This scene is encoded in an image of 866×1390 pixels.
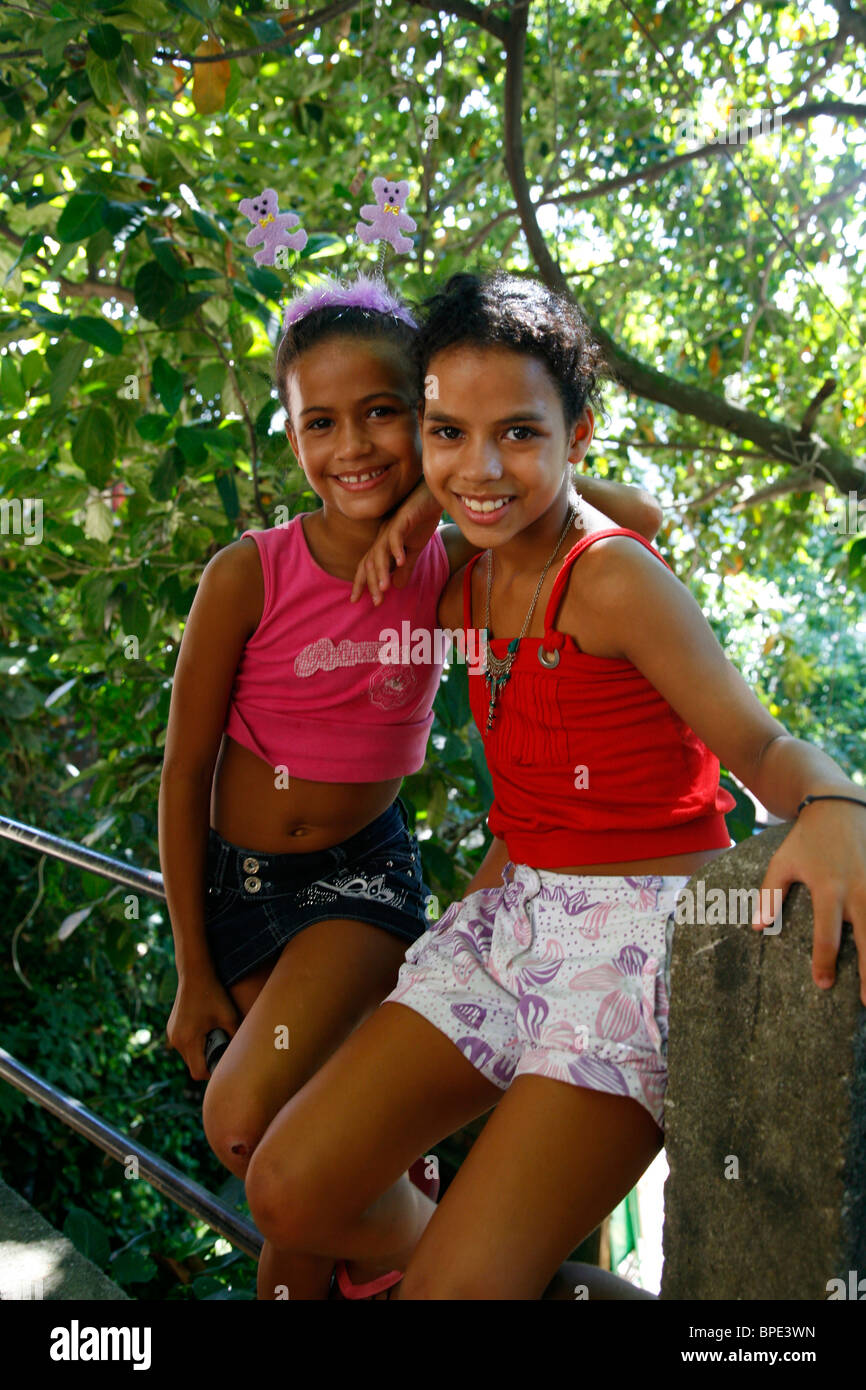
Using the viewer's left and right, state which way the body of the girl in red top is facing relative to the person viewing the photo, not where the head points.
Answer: facing the viewer and to the left of the viewer

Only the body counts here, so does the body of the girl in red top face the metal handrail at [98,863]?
no

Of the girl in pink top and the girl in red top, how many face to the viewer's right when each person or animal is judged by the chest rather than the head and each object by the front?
0

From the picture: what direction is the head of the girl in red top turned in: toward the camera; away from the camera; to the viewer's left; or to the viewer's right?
toward the camera

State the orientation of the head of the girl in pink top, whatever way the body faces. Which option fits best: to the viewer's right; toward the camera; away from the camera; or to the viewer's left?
toward the camera

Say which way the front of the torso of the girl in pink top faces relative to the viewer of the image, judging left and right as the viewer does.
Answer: facing the viewer
